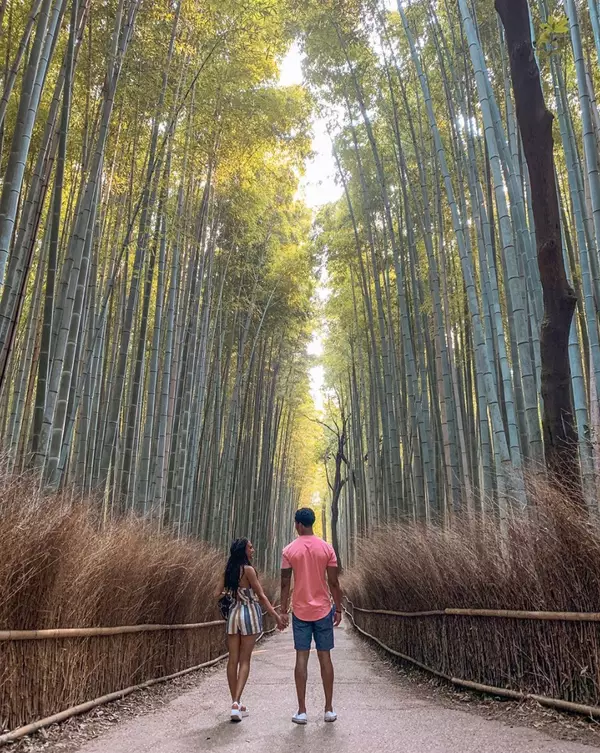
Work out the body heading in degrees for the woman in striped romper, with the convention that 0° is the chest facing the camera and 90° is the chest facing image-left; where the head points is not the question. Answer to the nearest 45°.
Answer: approximately 225°

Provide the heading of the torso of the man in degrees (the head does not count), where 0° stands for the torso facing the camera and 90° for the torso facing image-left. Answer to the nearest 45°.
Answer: approximately 180°

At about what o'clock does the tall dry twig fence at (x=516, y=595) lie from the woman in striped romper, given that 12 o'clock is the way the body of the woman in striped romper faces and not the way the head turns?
The tall dry twig fence is roughly at 2 o'clock from the woman in striped romper.

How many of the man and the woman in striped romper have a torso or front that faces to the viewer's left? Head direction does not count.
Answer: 0
